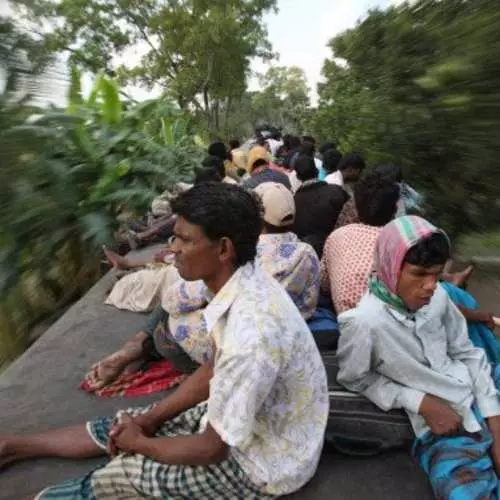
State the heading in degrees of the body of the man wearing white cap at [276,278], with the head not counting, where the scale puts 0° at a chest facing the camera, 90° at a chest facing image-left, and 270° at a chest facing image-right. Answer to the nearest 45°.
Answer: approximately 135°

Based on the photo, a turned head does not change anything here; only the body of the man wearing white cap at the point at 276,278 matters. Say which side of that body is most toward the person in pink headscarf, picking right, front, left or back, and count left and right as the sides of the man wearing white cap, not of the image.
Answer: back

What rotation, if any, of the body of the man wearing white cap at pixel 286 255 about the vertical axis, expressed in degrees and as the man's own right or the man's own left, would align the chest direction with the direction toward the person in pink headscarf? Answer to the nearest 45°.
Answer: approximately 180°

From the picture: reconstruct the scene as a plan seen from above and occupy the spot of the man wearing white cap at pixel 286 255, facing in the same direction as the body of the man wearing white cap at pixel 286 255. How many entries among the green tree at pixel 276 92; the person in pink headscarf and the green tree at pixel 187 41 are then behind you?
1

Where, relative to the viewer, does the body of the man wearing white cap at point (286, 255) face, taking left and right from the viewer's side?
facing away from the viewer and to the left of the viewer

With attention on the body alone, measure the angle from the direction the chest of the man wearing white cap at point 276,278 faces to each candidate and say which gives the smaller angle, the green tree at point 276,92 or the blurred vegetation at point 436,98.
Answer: the green tree

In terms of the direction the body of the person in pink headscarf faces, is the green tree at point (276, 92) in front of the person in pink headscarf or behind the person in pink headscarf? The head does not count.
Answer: behind
